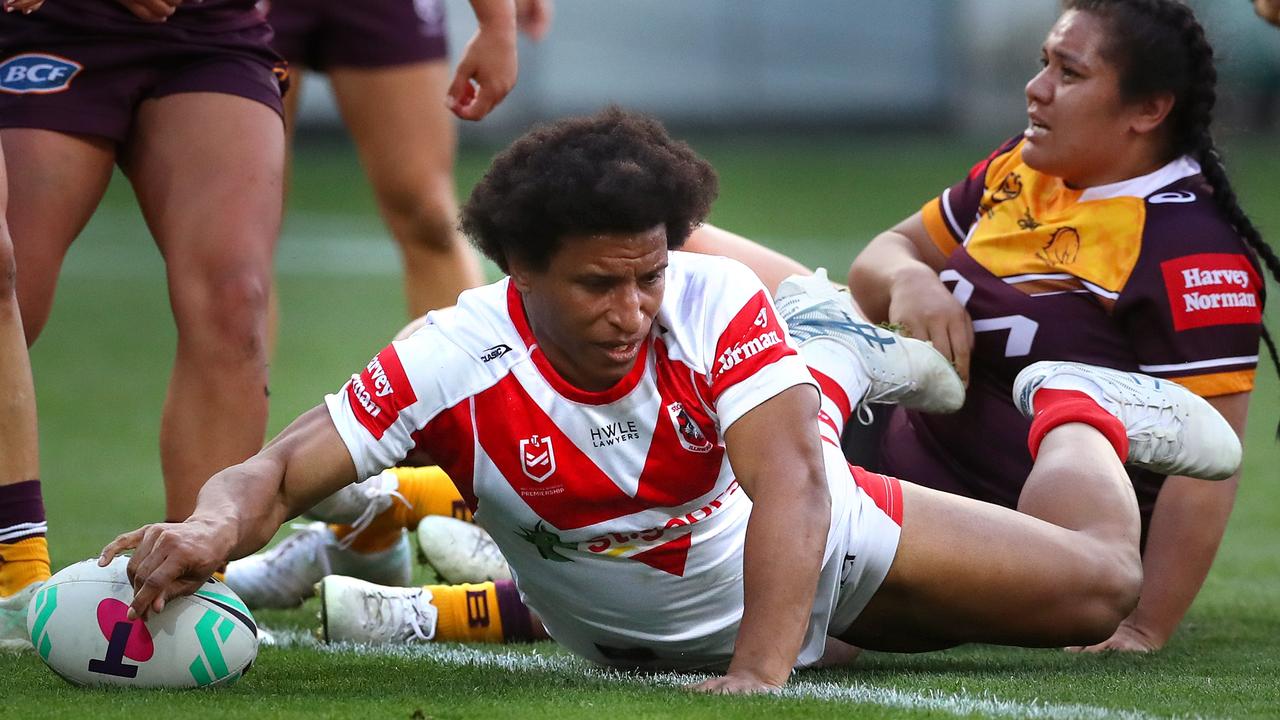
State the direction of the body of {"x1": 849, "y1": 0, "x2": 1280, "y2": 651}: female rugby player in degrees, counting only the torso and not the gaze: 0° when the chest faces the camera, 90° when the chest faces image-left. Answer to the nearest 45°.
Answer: approximately 45°

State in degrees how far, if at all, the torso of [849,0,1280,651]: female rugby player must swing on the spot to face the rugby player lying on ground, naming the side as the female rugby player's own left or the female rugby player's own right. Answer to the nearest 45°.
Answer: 0° — they already face them

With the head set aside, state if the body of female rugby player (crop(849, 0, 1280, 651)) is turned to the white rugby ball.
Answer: yes
